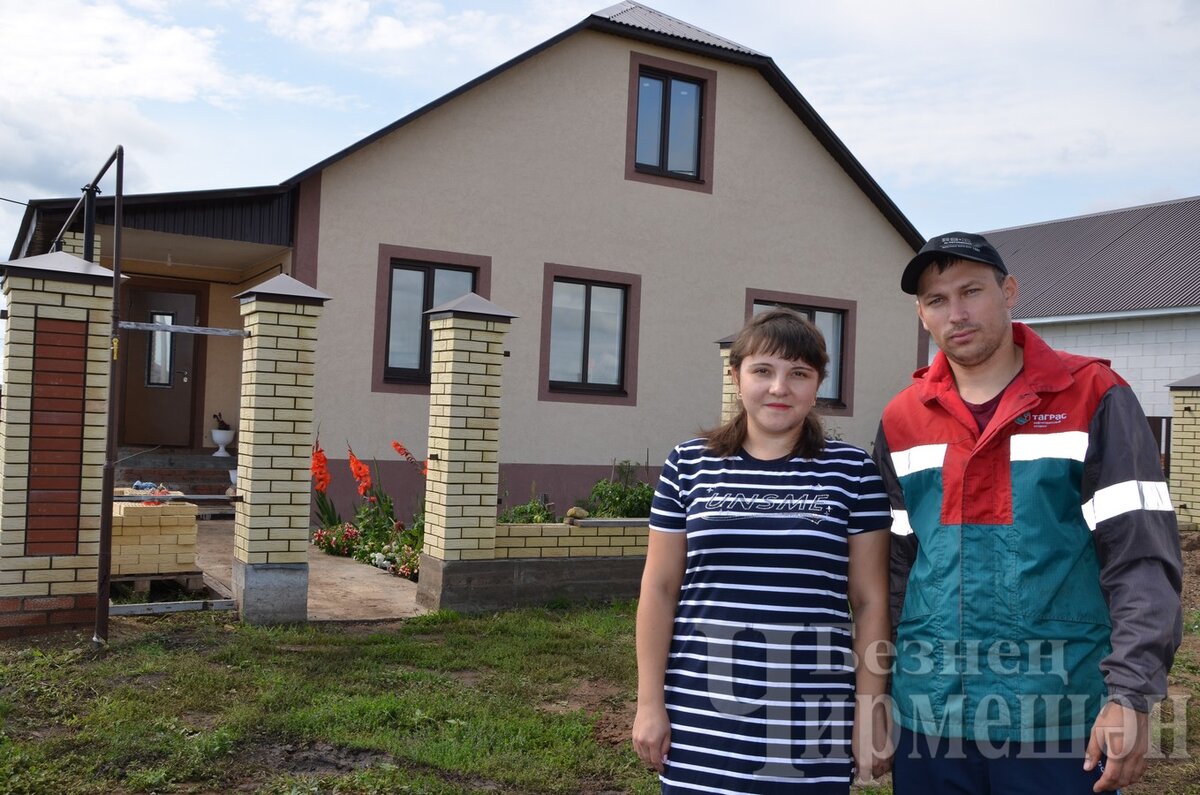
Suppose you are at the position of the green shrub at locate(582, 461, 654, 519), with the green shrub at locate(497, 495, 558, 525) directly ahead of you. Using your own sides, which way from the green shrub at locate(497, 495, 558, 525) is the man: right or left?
left

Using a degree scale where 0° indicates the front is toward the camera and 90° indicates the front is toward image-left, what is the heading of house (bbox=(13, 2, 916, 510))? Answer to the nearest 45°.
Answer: approximately 0°

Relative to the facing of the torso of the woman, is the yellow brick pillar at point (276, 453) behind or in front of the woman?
behind

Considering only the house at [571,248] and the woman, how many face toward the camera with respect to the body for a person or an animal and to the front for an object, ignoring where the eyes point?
2

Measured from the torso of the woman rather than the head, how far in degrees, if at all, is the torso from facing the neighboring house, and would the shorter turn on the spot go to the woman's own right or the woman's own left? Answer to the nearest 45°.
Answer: approximately 180°

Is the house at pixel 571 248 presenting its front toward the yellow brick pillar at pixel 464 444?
yes

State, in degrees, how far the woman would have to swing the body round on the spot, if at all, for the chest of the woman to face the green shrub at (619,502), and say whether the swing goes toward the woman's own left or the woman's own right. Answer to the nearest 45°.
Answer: approximately 180°

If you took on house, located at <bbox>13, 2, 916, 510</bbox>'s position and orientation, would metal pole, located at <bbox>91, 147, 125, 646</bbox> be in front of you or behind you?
in front

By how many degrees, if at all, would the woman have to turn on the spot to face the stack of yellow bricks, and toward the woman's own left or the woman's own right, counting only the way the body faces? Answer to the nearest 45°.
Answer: approximately 135° to the woman's own right

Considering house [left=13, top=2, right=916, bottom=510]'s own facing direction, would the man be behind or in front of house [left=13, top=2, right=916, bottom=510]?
in front

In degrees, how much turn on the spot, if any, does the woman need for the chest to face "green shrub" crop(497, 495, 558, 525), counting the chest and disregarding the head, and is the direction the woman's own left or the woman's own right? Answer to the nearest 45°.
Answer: approximately 180°

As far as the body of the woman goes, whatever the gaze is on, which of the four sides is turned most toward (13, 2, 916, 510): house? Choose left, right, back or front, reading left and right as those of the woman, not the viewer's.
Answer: back

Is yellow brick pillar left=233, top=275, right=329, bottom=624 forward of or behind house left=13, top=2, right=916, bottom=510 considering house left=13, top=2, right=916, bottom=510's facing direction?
forward
